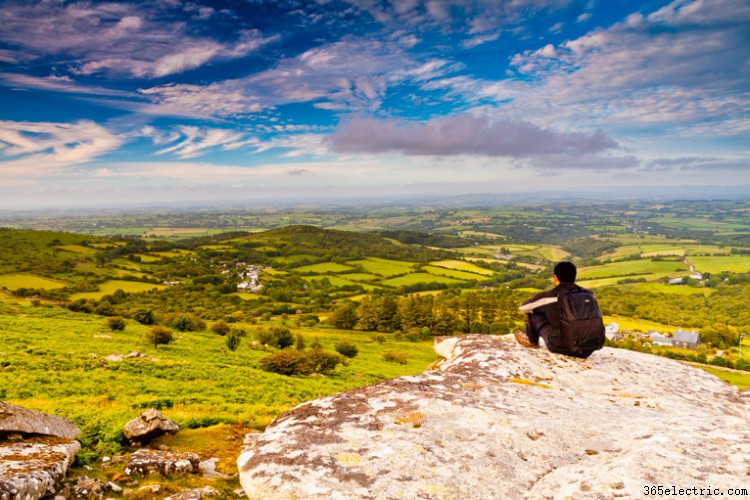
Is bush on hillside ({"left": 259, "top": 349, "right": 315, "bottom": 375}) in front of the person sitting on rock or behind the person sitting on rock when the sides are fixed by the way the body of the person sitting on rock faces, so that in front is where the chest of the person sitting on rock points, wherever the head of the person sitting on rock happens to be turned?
in front

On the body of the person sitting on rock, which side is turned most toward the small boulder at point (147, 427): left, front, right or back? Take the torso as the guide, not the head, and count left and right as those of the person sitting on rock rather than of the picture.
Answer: left

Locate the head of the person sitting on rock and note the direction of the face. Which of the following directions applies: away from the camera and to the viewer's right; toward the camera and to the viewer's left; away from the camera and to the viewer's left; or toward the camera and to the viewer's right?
away from the camera and to the viewer's left

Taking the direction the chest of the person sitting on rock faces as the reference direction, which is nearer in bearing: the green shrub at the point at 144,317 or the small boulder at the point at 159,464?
the green shrub

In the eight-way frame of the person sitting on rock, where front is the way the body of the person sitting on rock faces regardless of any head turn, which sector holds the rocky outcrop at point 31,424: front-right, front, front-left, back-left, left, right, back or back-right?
left

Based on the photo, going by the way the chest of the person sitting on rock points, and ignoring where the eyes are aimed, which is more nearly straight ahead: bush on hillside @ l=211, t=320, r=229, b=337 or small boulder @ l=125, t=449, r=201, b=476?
the bush on hillside

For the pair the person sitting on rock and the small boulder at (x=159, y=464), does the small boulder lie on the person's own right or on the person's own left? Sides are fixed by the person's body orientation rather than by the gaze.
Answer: on the person's own left

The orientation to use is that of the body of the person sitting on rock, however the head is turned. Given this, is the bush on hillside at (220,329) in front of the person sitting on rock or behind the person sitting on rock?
in front

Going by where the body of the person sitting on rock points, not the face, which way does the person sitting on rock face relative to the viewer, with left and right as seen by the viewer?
facing away from the viewer and to the left of the viewer
